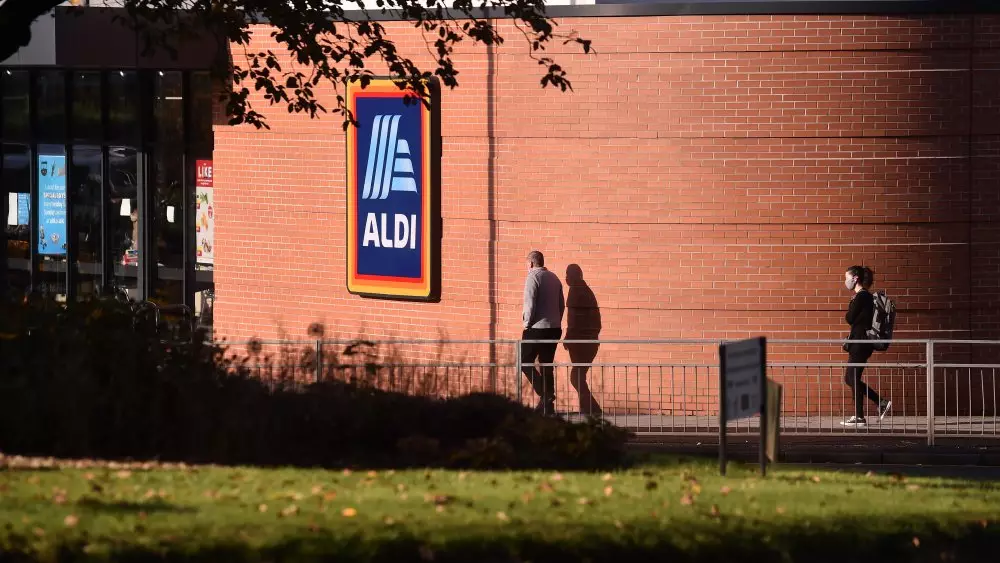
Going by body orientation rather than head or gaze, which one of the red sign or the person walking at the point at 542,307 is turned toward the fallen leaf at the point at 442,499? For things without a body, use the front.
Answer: the red sign

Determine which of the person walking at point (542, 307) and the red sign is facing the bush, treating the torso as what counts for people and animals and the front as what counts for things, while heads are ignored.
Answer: the red sign

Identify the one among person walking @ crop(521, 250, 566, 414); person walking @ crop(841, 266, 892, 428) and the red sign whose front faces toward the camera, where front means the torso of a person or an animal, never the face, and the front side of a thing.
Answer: the red sign

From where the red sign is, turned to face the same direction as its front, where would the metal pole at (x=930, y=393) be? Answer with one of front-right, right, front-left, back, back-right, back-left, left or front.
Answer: front-left

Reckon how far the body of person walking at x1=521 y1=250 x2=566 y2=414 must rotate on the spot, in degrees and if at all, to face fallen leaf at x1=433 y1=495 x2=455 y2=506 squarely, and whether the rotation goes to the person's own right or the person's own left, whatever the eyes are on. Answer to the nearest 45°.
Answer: approximately 135° to the person's own left

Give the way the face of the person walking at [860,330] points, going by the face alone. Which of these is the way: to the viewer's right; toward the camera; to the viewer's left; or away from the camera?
to the viewer's left

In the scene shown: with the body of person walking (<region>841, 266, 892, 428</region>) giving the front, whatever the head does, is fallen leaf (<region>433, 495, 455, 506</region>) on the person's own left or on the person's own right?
on the person's own left

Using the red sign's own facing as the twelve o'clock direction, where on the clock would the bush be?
The bush is roughly at 12 o'clock from the red sign.

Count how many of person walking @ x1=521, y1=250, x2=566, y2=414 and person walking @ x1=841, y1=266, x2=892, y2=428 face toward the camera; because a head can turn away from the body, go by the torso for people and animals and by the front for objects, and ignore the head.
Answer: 0

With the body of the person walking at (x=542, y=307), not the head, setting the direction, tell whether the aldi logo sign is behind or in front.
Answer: in front

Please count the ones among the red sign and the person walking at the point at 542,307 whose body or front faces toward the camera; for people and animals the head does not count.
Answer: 1

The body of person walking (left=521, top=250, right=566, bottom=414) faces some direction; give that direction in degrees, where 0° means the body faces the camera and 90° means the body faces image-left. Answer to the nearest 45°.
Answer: approximately 135°

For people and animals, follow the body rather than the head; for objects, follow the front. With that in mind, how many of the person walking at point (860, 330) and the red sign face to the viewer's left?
1

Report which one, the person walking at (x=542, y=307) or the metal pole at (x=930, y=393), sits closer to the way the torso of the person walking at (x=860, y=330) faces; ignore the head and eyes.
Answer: the person walking

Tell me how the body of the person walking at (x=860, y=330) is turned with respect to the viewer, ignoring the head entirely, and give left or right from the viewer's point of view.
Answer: facing to the left of the viewer

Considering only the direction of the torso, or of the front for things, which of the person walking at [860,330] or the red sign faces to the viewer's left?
the person walking

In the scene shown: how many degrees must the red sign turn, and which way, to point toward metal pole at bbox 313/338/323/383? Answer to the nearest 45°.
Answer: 0° — it already faces it
